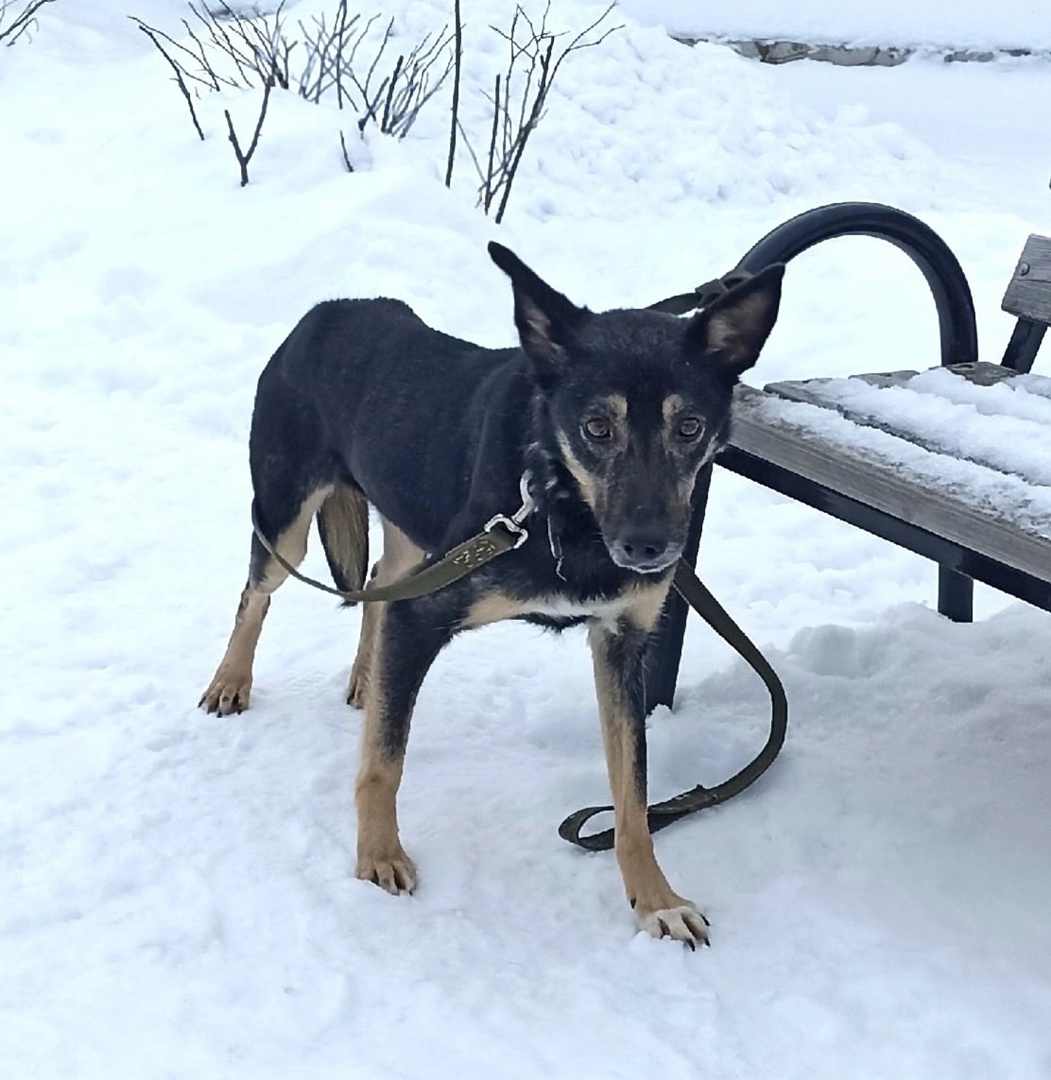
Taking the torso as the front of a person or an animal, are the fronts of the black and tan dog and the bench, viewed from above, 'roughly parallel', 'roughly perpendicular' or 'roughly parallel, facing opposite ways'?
roughly perpendicular

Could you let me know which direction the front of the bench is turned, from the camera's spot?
facing the viewer and to the left of the viewer

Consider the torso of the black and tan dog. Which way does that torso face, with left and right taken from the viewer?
facing the viewer and to the right of the viewer

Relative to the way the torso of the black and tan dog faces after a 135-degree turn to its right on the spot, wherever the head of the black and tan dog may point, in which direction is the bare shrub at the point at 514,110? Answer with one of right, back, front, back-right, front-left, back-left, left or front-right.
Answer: right

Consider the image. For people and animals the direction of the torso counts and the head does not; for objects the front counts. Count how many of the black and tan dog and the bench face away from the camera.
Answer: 0

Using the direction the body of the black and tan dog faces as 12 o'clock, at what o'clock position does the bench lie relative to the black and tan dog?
The bench is roughly at 10 o'clock from the black and tan dog.

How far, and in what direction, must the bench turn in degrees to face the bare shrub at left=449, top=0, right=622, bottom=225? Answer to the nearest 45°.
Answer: approximately 90° to its right
